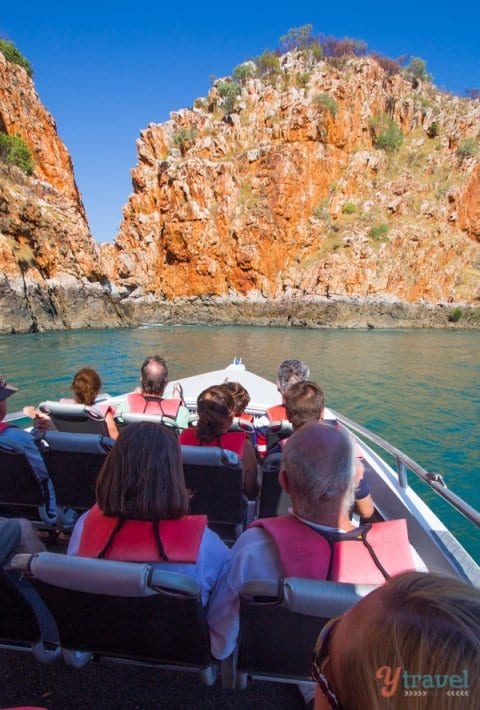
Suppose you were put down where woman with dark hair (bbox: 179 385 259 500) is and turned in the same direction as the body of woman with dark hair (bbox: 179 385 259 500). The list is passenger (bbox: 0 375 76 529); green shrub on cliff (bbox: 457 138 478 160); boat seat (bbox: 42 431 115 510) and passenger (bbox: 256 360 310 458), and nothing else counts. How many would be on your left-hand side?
2

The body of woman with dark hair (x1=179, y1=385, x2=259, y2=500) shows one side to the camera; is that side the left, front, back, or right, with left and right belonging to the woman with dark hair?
back

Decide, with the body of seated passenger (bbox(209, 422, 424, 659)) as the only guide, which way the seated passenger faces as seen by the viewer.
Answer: away from the camera

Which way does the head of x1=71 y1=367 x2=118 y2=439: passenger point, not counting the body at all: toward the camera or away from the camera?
away from the camera

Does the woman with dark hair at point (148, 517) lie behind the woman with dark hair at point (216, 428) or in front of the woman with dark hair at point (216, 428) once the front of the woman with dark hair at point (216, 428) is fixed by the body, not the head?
behind

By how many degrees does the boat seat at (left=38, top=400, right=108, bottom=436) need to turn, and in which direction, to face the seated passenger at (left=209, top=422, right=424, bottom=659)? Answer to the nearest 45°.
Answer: approximately 180°

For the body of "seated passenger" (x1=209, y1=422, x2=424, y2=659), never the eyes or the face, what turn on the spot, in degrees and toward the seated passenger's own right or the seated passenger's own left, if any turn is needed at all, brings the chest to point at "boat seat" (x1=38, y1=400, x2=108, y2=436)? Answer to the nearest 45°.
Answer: approximately 45° to the seated passenger's own left

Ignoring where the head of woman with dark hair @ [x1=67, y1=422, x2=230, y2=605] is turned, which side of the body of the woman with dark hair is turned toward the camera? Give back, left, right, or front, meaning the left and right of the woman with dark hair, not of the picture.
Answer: back

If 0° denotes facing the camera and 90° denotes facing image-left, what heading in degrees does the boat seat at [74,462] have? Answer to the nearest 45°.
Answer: approximately 180°

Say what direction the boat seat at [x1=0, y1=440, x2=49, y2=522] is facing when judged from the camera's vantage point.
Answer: facing away from the viewer

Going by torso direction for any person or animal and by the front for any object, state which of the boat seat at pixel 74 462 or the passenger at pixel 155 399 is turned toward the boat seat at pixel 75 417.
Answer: the boat seat at pixel 74 462

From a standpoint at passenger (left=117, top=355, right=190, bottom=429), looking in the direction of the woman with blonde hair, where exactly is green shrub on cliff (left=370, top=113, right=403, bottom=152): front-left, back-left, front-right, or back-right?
back-left

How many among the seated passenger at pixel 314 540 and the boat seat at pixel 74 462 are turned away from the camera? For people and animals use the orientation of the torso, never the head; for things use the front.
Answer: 2

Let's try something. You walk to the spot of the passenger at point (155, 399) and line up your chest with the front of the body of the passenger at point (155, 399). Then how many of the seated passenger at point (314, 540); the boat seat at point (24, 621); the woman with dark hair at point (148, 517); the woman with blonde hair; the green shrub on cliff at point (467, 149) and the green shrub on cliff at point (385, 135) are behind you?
4
